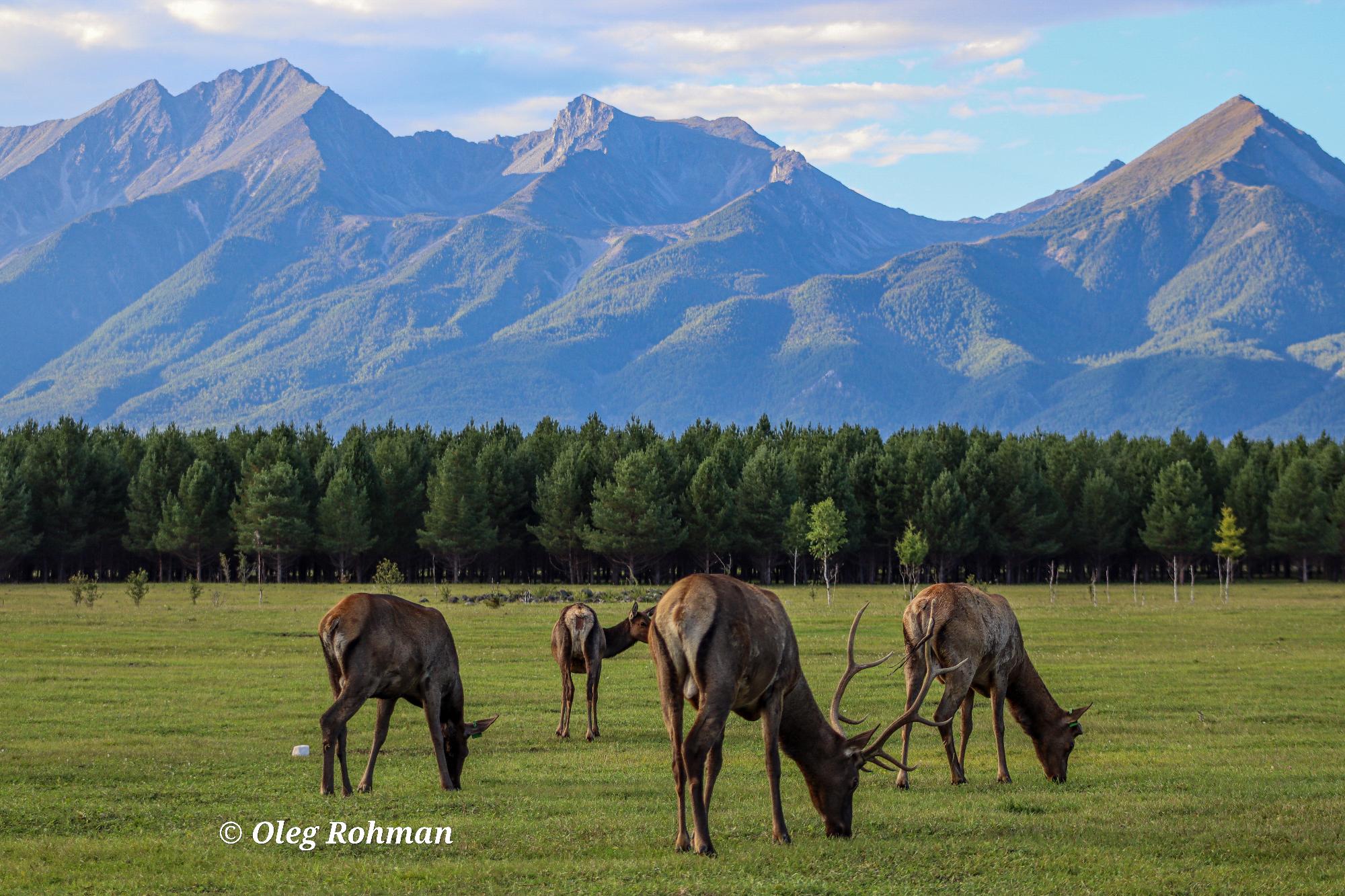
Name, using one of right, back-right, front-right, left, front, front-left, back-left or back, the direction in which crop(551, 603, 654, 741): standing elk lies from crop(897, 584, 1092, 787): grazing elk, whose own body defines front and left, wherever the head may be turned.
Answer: left

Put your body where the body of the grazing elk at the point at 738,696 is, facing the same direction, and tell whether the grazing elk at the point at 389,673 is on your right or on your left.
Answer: on your left

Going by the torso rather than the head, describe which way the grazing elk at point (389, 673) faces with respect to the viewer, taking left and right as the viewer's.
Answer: facing away from the viewer and to the right of the viewer

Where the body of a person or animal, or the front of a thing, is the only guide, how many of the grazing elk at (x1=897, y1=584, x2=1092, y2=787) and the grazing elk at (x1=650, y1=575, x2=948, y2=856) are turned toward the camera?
0

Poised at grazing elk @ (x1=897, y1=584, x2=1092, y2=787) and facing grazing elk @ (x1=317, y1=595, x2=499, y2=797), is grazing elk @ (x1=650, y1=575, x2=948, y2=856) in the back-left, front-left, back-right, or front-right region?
front-left

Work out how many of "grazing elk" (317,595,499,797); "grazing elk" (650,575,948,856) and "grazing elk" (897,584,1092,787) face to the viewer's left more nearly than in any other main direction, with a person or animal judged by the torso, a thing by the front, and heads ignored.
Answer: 0

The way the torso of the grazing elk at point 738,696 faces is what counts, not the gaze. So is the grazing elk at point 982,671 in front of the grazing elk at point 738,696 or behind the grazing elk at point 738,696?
in front

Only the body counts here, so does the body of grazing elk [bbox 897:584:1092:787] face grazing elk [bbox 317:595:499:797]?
no

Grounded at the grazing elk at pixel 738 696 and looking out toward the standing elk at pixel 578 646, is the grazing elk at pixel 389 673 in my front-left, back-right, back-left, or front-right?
front-left

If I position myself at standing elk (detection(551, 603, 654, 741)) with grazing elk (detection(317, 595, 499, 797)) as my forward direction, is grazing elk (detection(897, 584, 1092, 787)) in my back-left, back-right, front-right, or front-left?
front-left

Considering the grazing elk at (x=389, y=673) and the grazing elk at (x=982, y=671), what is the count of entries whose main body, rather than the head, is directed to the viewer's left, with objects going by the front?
0

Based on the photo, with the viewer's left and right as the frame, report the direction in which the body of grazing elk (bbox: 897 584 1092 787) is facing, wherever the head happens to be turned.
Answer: facing away from the viewer and to the right of the viewer

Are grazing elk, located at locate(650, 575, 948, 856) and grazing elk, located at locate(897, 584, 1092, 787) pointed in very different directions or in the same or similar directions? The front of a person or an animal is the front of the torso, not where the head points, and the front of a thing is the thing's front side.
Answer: same or similar directions

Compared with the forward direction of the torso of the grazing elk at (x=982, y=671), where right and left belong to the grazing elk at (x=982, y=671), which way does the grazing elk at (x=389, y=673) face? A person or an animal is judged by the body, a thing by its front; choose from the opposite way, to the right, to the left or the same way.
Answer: the same way

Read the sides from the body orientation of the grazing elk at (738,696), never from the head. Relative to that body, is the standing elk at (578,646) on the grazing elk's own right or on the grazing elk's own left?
on the grazing elk's own left

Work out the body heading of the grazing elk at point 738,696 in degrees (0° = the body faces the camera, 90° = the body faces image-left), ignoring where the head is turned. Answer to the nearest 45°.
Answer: approximately 225°

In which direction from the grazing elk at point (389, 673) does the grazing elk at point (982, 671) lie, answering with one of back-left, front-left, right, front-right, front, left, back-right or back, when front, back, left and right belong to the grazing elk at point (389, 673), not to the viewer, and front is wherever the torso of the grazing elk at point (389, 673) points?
front-right

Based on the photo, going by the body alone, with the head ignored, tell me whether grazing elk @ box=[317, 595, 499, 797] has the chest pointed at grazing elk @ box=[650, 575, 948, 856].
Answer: no
